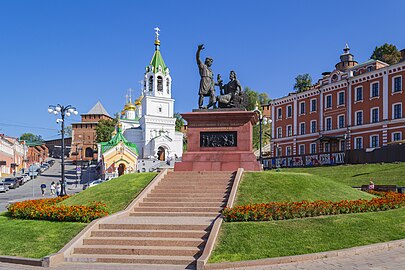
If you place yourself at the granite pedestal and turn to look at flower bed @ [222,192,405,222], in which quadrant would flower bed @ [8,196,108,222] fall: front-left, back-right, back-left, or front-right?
front-right

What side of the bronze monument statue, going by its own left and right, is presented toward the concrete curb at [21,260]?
front

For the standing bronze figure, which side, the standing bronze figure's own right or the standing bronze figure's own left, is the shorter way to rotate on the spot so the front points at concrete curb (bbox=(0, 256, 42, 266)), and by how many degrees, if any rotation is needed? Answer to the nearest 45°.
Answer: approximately 45° to the standing bronze figure's own right

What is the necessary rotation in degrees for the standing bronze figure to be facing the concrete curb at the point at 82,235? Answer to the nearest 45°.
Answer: approximately 45° to its right

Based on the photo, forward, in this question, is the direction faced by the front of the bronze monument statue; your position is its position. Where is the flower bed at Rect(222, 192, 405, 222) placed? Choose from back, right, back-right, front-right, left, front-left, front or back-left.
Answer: front

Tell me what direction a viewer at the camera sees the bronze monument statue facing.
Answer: facing the viewer

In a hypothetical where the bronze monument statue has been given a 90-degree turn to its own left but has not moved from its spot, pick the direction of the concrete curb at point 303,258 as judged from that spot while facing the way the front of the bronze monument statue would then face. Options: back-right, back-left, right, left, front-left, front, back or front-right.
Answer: right

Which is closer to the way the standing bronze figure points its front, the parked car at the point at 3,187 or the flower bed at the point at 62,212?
the flower bed

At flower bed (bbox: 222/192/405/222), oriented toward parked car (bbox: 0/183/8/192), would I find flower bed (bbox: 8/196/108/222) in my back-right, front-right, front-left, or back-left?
front-left

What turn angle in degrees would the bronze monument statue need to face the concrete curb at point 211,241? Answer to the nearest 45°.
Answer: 0° — it already faces it

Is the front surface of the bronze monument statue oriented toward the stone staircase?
yes
